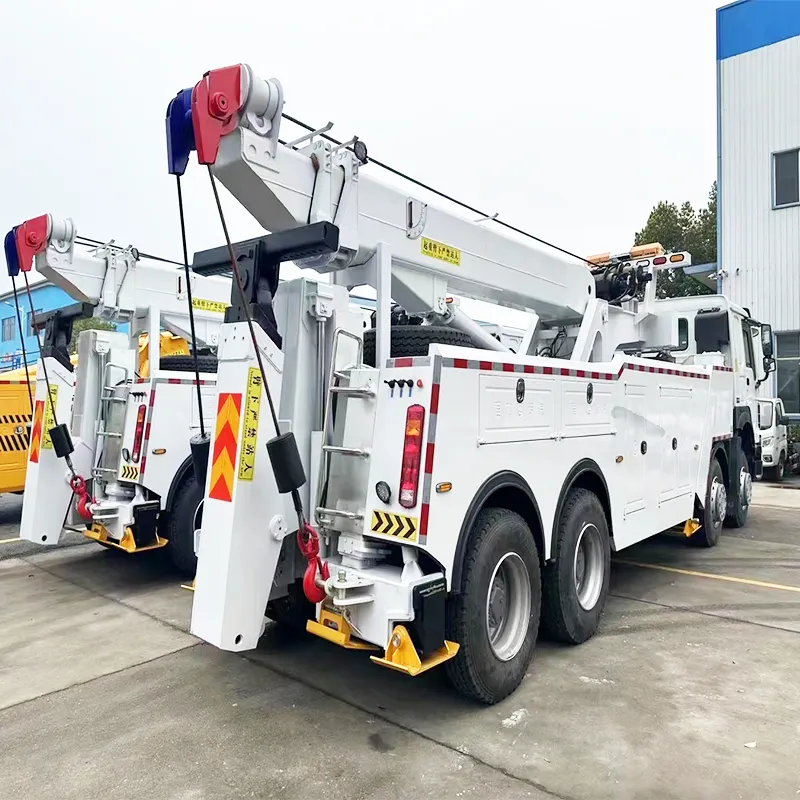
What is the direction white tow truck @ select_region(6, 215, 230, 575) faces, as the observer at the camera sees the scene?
facing away from the viewer and to the right of the viewer

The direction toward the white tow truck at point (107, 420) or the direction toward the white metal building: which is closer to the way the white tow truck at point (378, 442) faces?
the white metal building

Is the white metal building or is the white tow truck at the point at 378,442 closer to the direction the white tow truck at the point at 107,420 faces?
the white metal building

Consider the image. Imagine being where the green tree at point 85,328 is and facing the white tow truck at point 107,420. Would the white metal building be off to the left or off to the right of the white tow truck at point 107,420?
left

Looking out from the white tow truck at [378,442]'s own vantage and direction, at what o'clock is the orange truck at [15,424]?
The orange truck is roughly at 9 o'clock from the white tow truck.

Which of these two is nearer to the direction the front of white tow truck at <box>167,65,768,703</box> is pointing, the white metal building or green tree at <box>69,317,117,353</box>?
the white metal building

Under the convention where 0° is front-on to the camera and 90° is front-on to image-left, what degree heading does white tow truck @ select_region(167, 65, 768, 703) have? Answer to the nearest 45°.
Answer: approximately 225°

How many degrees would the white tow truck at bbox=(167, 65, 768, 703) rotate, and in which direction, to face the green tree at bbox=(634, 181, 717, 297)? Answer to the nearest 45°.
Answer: approximately 45° to its left

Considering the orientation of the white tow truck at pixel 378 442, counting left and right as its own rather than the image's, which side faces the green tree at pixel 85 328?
left

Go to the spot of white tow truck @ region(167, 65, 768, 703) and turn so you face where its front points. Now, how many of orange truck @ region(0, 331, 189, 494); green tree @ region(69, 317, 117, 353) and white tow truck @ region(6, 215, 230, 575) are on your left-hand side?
3

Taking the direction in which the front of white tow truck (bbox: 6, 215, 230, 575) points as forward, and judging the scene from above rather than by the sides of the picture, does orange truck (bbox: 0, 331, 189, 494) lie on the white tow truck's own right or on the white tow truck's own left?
on the white tow truck's own left
